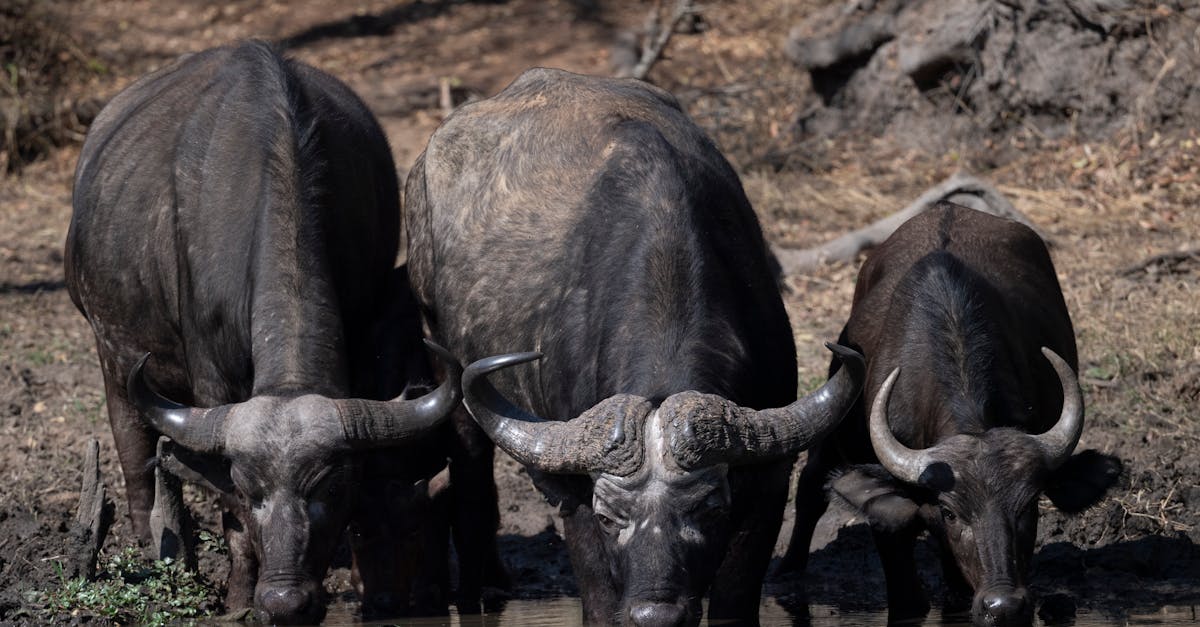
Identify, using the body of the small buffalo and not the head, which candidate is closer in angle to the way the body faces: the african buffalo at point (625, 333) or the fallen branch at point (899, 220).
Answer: the african buffalo

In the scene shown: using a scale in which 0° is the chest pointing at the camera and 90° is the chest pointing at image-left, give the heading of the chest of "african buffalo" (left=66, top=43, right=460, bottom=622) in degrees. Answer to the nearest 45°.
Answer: approximately 0°

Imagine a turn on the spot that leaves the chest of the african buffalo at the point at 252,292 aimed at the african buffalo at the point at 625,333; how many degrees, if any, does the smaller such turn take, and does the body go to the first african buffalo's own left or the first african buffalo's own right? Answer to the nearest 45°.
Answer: approximately 45° to the first african buffalo's own left

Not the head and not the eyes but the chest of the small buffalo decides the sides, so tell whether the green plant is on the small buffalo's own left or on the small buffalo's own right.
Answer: on the small buffalo's own right

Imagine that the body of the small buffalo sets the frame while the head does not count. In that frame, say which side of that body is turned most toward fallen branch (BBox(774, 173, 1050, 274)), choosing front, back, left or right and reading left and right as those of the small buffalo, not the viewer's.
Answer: back

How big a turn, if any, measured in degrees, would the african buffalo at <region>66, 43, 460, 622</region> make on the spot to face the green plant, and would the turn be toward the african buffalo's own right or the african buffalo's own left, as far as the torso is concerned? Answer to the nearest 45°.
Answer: approximately 45° to the african buffalo's own right

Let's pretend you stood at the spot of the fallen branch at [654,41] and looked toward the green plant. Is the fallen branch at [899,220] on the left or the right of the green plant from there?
left

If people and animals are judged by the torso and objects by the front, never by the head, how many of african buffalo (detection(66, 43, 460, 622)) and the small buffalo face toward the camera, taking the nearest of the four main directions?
2

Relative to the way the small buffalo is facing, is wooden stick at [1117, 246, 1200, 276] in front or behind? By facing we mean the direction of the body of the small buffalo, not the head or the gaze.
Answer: behind

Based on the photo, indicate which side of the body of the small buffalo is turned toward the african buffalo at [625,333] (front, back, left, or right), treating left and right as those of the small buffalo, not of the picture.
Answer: right

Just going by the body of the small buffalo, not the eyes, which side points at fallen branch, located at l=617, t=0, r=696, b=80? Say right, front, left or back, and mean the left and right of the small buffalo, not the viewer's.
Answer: back

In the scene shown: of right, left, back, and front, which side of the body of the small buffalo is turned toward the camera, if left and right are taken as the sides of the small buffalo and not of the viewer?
front
